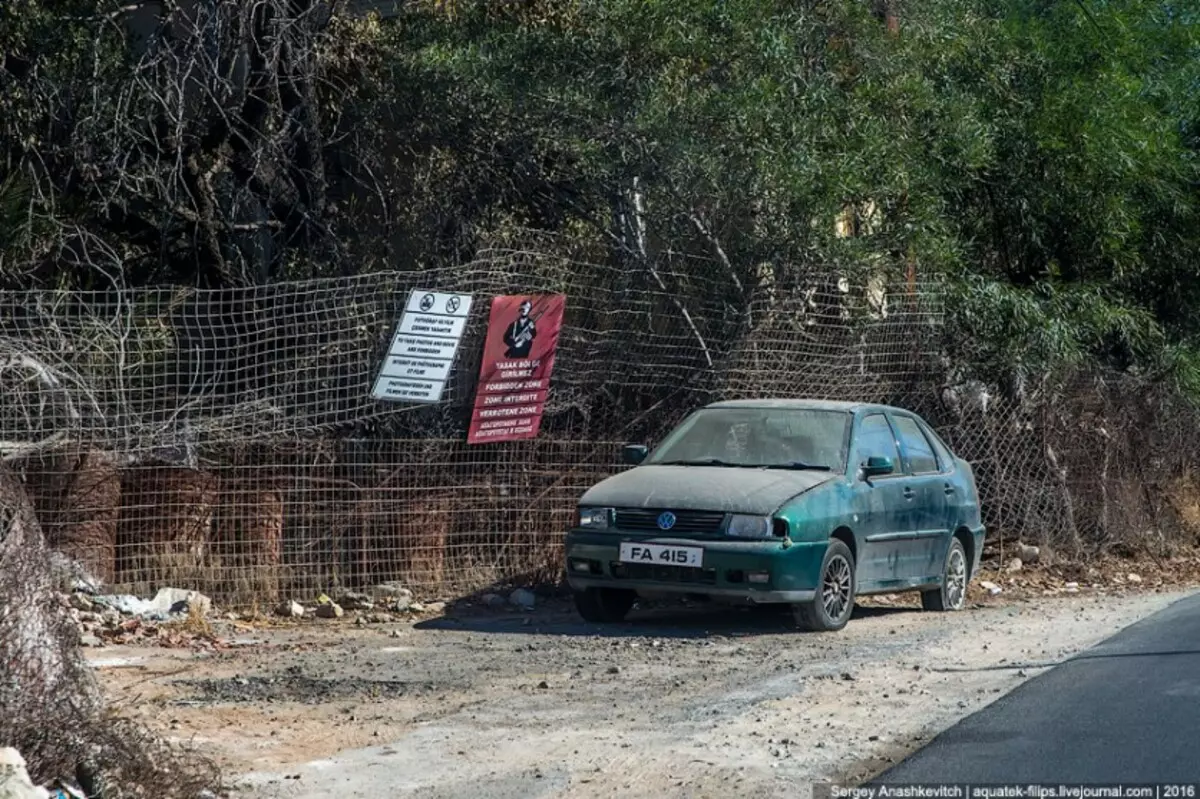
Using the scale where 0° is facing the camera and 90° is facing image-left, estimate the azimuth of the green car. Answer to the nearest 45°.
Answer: approximately 45°

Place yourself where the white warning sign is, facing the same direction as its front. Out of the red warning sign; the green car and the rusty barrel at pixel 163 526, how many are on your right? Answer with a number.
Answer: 1

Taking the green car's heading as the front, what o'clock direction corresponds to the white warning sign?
The white warning sign is roughly at 2 o'clock from the green car.

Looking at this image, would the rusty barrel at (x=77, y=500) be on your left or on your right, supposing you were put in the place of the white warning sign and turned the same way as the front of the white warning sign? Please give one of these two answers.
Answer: on your right

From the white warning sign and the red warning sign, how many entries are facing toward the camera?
2

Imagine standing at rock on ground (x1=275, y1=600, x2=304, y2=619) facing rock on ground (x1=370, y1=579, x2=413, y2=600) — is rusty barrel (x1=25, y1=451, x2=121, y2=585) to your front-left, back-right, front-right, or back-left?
back-left

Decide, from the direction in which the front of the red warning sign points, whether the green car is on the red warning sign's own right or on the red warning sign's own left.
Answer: on the red warning sign's own left

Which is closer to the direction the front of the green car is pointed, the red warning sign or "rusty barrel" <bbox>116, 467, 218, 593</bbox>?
the rusty barrel

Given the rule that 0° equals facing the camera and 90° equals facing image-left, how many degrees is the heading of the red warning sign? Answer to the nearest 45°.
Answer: approximately 0°
